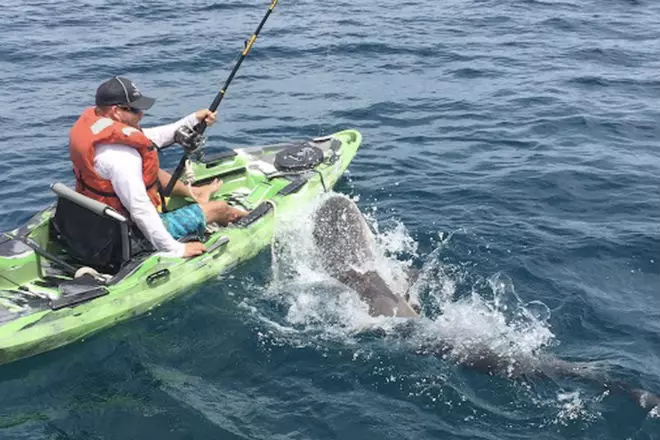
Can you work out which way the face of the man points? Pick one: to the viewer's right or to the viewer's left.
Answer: to the viewer's right

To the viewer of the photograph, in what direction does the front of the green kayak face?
facing away from the viewer and to the right of the viewer

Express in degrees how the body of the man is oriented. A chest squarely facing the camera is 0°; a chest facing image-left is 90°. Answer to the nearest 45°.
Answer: approximately 270°
